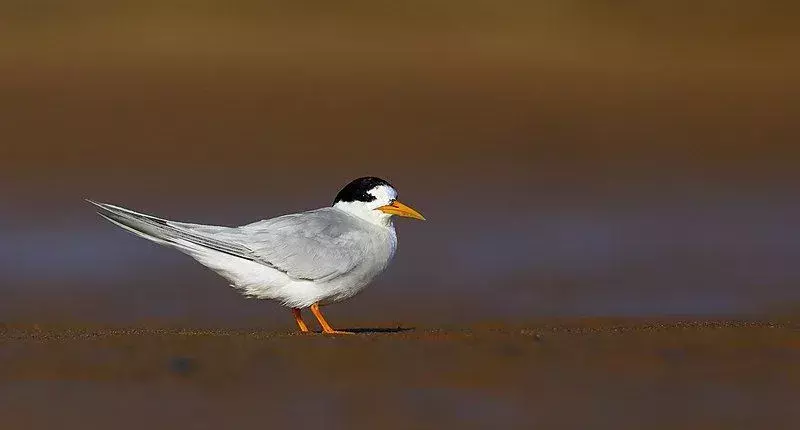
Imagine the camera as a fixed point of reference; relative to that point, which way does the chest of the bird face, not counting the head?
to the viewer's right
